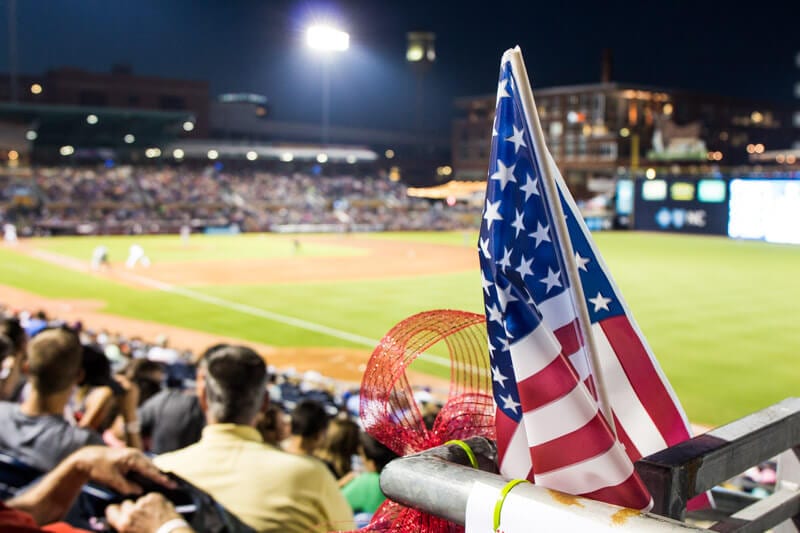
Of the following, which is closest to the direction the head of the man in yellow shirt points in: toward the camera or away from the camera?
away from the camera

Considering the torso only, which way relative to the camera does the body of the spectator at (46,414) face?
away from the camera

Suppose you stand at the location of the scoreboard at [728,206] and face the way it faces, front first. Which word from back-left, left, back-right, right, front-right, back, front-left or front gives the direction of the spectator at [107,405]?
front-left

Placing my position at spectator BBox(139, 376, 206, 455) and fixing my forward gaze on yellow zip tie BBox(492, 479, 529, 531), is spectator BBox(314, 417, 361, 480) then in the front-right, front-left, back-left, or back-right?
front-left

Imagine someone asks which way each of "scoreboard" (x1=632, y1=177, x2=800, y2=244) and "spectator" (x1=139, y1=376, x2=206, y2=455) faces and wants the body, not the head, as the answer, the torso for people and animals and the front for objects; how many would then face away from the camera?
1

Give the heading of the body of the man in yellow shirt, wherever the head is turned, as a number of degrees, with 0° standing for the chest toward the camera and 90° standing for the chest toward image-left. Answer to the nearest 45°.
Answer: approximately 135°

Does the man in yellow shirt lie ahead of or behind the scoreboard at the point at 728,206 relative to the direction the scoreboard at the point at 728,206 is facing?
ahead

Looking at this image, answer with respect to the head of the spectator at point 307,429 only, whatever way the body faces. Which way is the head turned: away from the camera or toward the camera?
away from the camera

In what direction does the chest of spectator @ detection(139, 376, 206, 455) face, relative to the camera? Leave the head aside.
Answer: away from the camera

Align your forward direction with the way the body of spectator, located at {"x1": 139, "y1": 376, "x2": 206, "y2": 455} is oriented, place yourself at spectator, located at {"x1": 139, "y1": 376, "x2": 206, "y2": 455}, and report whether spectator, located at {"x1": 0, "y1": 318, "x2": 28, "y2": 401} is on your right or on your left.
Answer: on your left

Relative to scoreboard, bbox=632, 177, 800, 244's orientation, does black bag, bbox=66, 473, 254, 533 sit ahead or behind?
ahead

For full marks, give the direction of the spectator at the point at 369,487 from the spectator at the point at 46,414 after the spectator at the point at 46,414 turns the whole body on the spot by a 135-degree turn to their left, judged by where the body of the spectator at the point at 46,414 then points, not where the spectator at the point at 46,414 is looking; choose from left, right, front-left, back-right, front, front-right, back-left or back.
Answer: back-left

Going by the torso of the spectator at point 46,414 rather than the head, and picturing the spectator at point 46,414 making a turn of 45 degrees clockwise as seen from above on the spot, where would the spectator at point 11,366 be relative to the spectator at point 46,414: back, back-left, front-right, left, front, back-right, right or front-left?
front-left

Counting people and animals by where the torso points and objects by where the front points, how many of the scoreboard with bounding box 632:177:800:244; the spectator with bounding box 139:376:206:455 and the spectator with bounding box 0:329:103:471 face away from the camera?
2

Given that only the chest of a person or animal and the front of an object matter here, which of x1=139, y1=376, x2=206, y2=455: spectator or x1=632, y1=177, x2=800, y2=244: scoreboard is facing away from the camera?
the spectator

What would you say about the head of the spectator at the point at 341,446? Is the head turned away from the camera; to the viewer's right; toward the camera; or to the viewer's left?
away from the camera

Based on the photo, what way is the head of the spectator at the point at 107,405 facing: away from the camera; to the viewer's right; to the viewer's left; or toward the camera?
away from the camera

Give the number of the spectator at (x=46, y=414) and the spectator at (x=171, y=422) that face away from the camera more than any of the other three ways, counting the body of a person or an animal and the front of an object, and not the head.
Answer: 2
